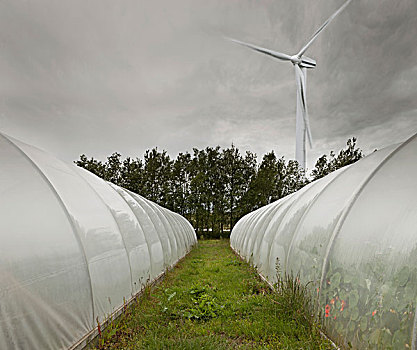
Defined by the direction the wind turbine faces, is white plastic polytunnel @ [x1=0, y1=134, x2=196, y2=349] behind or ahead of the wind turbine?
ahead

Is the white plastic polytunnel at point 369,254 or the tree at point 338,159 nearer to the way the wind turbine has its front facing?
the white plastic polytunnel

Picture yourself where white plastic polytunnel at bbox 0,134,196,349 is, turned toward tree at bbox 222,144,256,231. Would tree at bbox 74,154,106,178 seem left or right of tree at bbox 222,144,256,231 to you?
left

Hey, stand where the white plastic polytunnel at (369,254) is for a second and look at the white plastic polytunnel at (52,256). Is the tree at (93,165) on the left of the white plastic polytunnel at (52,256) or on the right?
right

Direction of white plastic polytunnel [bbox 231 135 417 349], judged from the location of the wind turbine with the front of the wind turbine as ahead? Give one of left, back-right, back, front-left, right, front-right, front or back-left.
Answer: front-left

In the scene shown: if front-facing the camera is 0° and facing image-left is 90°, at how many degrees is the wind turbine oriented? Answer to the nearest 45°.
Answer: approximately 45°
